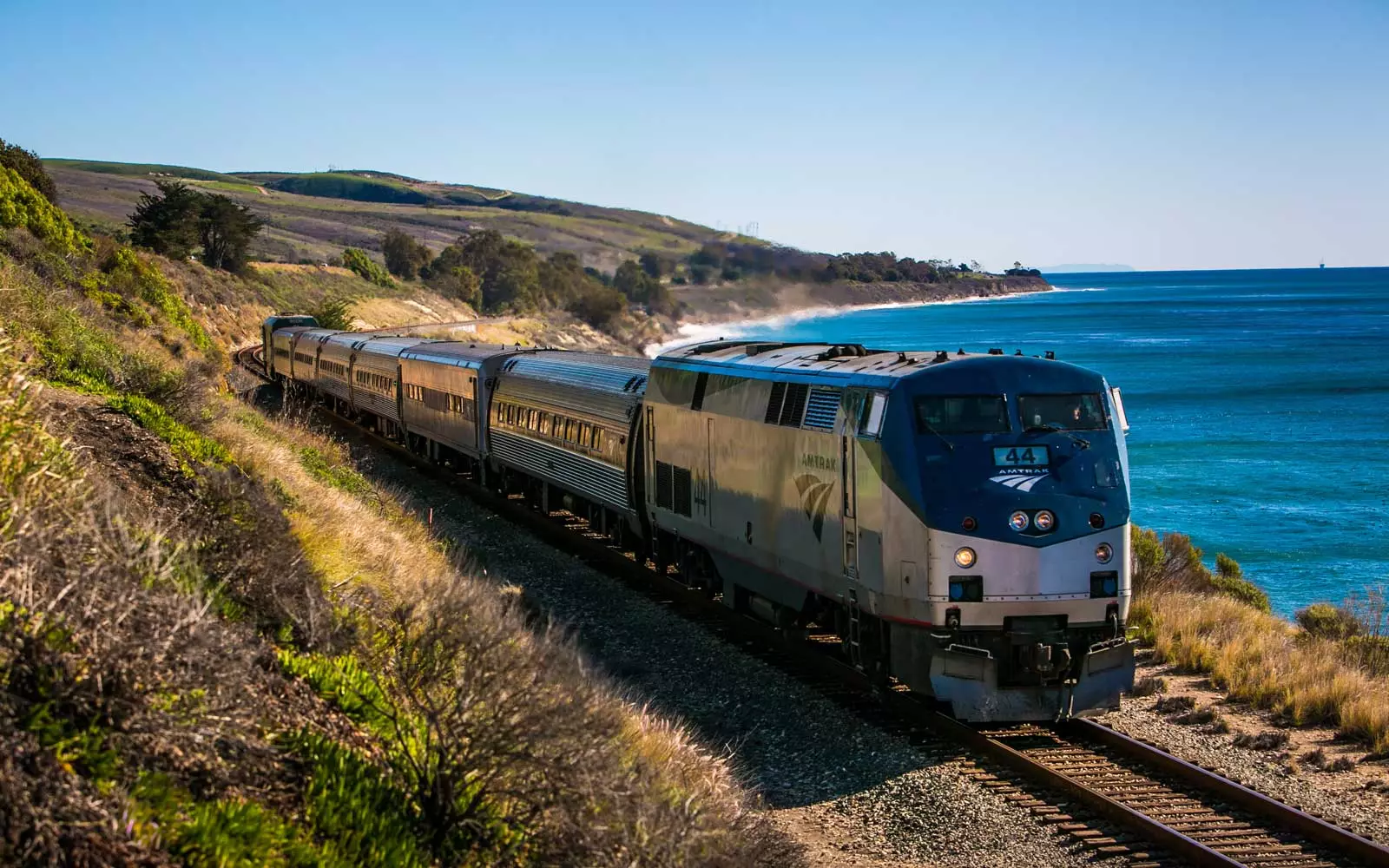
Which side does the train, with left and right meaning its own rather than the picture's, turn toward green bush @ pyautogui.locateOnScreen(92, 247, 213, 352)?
back

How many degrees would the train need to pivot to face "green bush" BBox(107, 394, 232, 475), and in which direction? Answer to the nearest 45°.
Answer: approximately 135° to its right

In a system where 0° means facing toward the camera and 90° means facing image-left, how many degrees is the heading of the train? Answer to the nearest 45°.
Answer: approximately 315°

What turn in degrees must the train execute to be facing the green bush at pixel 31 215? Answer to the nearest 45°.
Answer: approximately 180°

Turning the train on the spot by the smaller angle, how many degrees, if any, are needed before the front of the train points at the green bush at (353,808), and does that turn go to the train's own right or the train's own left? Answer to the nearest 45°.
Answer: approximately 90° to the train's own right

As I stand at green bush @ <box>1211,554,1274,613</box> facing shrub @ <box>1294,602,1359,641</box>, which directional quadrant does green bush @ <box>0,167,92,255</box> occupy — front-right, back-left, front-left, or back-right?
back-right

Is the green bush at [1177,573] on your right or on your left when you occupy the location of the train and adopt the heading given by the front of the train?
on your left

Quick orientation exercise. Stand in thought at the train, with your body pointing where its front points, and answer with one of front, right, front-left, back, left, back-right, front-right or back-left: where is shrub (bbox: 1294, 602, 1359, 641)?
left

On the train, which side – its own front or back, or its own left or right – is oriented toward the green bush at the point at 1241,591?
left

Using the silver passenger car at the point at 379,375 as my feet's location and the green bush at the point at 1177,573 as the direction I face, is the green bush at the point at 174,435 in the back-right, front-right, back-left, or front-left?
front-right
